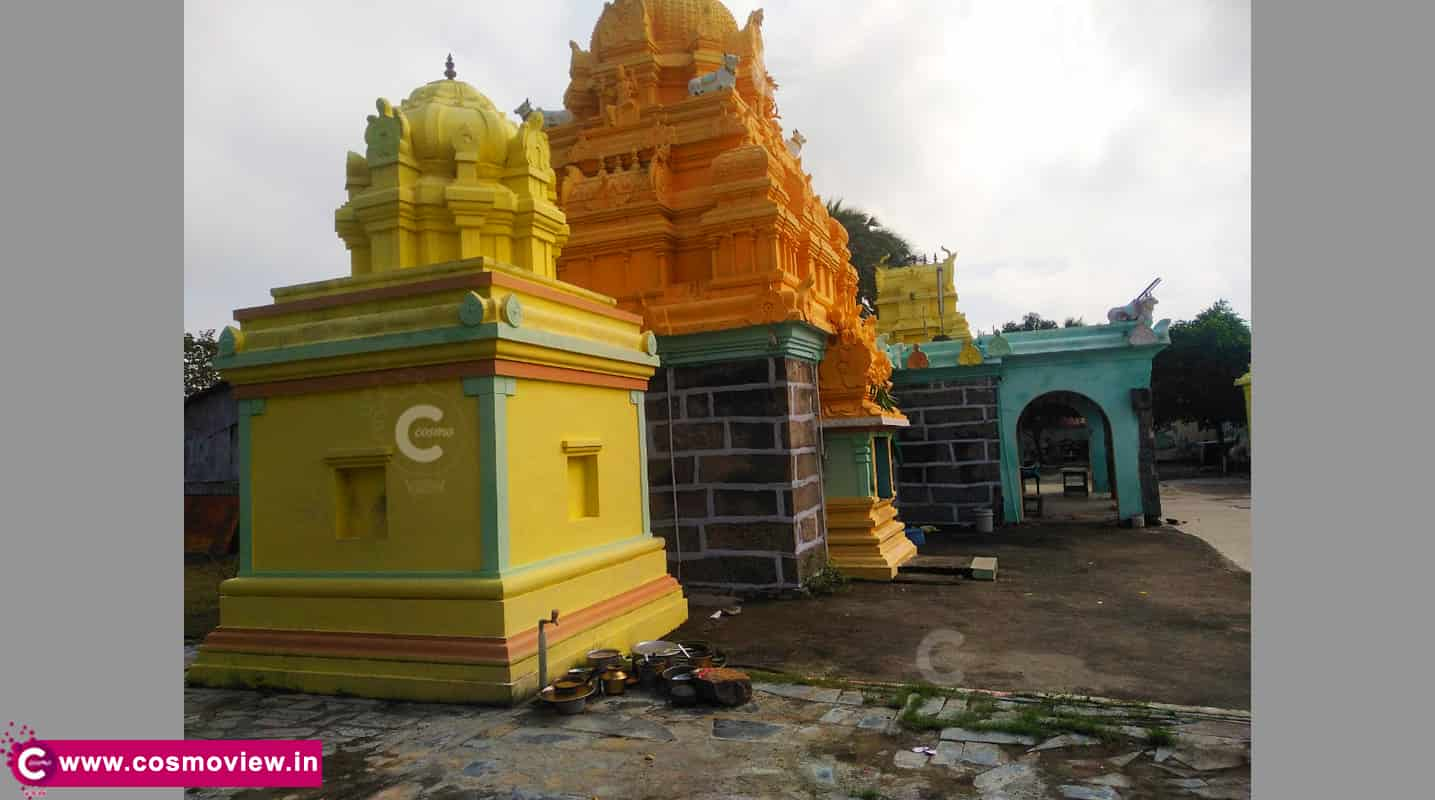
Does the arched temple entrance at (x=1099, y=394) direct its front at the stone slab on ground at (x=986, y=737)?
yes

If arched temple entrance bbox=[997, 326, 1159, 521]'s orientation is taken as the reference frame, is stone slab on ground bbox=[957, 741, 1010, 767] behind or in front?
in front

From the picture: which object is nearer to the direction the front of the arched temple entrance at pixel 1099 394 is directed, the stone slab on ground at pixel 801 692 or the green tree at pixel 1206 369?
the stone slab on ground

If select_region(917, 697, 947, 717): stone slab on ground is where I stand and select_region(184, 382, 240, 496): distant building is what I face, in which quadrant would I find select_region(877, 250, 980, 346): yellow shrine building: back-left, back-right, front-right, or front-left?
front-right

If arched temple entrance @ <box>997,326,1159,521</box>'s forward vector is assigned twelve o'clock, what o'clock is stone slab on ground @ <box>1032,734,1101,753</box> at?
The stone slab on ground is roughly at 12 o'clock from the arched temple entrance.

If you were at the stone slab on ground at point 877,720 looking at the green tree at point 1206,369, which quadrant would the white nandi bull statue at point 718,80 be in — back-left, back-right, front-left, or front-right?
front-left

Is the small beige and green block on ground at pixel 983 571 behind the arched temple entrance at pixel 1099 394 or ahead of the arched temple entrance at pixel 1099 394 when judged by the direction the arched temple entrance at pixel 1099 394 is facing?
ahead

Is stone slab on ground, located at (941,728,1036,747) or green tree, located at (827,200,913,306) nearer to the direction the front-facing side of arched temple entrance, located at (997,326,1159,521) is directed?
the stone slab on ground

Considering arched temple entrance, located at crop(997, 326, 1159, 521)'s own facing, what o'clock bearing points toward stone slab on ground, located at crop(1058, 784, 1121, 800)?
The stone slab on ground is roughly at 12 o'clock from the arched temple entrance.

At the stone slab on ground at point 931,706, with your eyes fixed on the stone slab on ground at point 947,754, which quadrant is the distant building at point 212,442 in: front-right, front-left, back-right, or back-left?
back-right

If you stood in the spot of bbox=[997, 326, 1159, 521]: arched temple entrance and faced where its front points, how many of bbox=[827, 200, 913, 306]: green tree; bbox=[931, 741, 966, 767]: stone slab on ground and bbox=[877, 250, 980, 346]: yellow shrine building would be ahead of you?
1

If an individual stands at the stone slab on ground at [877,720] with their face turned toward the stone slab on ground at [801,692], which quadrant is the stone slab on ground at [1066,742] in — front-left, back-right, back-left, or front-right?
back-right

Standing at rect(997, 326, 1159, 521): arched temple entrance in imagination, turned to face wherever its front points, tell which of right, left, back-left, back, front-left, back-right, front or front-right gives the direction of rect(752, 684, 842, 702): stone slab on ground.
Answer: front

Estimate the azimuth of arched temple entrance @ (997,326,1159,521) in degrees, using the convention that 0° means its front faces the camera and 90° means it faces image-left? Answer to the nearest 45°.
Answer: approximately 0°

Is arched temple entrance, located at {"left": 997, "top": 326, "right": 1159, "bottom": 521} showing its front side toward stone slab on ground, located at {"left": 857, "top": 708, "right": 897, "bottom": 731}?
yes

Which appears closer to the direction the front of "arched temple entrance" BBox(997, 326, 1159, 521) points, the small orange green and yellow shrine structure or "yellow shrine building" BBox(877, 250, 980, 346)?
the small orange green and yellow shrine structure

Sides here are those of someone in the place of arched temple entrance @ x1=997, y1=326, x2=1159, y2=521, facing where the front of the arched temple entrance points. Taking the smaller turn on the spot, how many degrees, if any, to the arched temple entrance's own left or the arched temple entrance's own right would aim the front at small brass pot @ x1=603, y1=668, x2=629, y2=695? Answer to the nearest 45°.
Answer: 0° — it already faces it

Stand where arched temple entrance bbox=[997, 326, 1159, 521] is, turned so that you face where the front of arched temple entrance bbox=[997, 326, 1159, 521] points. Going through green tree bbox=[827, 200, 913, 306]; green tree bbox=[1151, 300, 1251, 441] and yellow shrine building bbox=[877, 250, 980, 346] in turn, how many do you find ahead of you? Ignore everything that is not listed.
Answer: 0

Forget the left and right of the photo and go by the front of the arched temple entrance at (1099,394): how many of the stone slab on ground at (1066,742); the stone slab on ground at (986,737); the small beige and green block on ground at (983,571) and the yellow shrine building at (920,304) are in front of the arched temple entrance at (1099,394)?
3

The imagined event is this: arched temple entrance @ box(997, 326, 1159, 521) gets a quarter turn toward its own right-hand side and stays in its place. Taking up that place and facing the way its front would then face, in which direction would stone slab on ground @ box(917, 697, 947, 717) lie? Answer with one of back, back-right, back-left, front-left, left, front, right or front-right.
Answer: left
